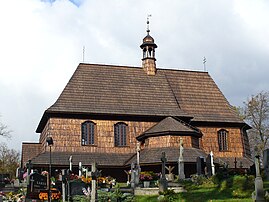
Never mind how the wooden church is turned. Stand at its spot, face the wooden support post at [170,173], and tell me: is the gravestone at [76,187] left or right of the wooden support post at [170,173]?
right
